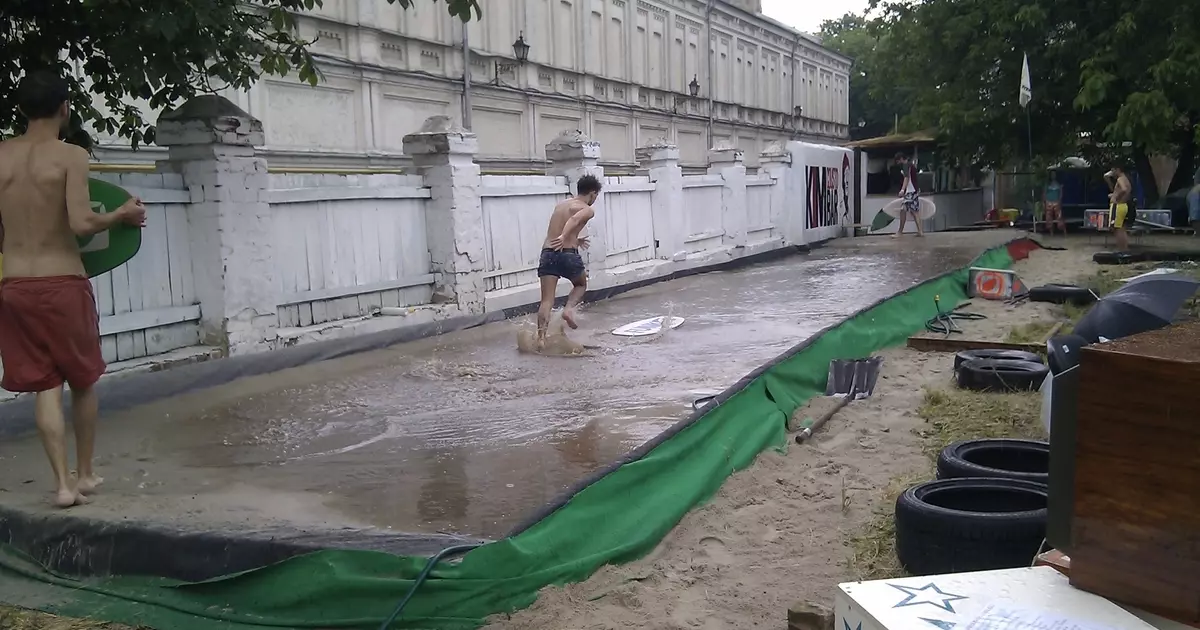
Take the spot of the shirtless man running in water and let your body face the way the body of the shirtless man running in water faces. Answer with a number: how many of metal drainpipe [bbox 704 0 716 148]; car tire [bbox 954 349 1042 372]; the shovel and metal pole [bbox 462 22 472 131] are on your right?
2

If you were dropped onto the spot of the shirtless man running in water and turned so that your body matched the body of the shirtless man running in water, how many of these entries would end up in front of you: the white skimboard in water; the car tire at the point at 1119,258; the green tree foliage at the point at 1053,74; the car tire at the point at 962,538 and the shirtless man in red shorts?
3
